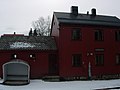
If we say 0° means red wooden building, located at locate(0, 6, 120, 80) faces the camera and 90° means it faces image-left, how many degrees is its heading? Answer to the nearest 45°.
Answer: approximately 0°
